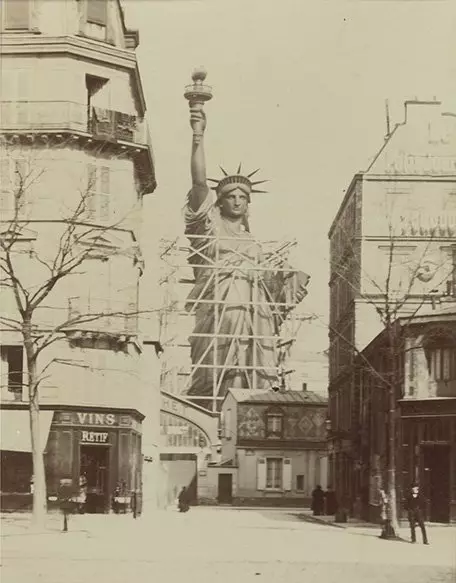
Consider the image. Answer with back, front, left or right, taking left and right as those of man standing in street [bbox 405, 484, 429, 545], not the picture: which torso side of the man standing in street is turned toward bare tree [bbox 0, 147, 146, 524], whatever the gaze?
right

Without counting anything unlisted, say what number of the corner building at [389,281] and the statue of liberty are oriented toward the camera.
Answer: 2

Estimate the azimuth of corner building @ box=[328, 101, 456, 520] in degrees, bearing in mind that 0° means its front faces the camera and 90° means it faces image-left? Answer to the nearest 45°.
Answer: approximately 0°

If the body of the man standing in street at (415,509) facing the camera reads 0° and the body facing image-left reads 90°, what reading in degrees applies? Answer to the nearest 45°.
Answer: approximately 0°

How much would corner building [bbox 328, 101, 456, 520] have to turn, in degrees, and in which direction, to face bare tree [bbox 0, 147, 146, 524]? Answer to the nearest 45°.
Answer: approximately 90° to its right

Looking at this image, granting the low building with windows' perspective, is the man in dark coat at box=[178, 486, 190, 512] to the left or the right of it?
on its right
